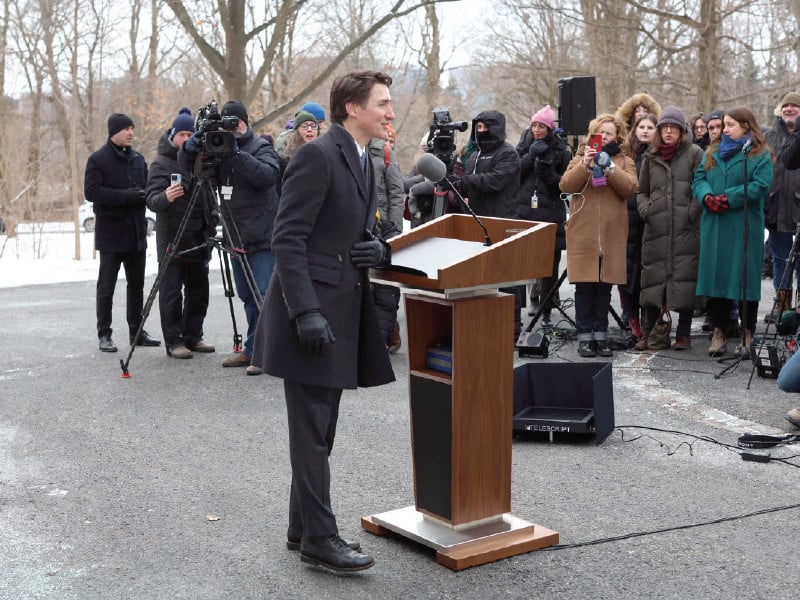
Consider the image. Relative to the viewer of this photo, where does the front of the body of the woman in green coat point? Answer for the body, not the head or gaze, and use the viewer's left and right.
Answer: facing the viewer and to the left of the viewer

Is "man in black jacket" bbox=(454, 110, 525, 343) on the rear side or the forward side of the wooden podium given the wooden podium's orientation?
on the forward side

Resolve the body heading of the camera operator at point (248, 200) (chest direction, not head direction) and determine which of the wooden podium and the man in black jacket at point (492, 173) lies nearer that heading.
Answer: the wooden podium

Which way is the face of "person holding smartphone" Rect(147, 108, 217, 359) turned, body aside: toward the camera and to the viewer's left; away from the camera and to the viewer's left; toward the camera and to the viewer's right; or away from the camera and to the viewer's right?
toward the camera and to the viewer's right

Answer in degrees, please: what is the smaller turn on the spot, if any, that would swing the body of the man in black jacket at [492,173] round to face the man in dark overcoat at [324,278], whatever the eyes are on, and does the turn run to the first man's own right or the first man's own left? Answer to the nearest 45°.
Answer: approximately 45° to the first man's own left

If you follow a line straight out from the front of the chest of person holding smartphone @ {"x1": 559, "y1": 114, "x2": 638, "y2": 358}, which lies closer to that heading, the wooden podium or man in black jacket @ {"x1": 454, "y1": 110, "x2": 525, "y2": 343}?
the wooden podium

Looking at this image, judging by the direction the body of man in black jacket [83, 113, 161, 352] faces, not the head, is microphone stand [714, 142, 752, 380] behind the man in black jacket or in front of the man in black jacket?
in front

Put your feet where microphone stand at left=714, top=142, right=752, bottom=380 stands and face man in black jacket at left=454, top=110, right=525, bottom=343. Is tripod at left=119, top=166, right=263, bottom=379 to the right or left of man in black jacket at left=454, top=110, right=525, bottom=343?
left

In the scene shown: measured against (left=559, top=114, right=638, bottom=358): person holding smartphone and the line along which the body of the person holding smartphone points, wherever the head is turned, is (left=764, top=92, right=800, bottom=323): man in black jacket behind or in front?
behind

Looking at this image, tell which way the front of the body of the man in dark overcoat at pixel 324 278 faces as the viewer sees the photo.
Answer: to the viewer's right

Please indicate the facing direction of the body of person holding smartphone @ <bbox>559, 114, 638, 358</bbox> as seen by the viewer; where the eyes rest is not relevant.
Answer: toward the camera
